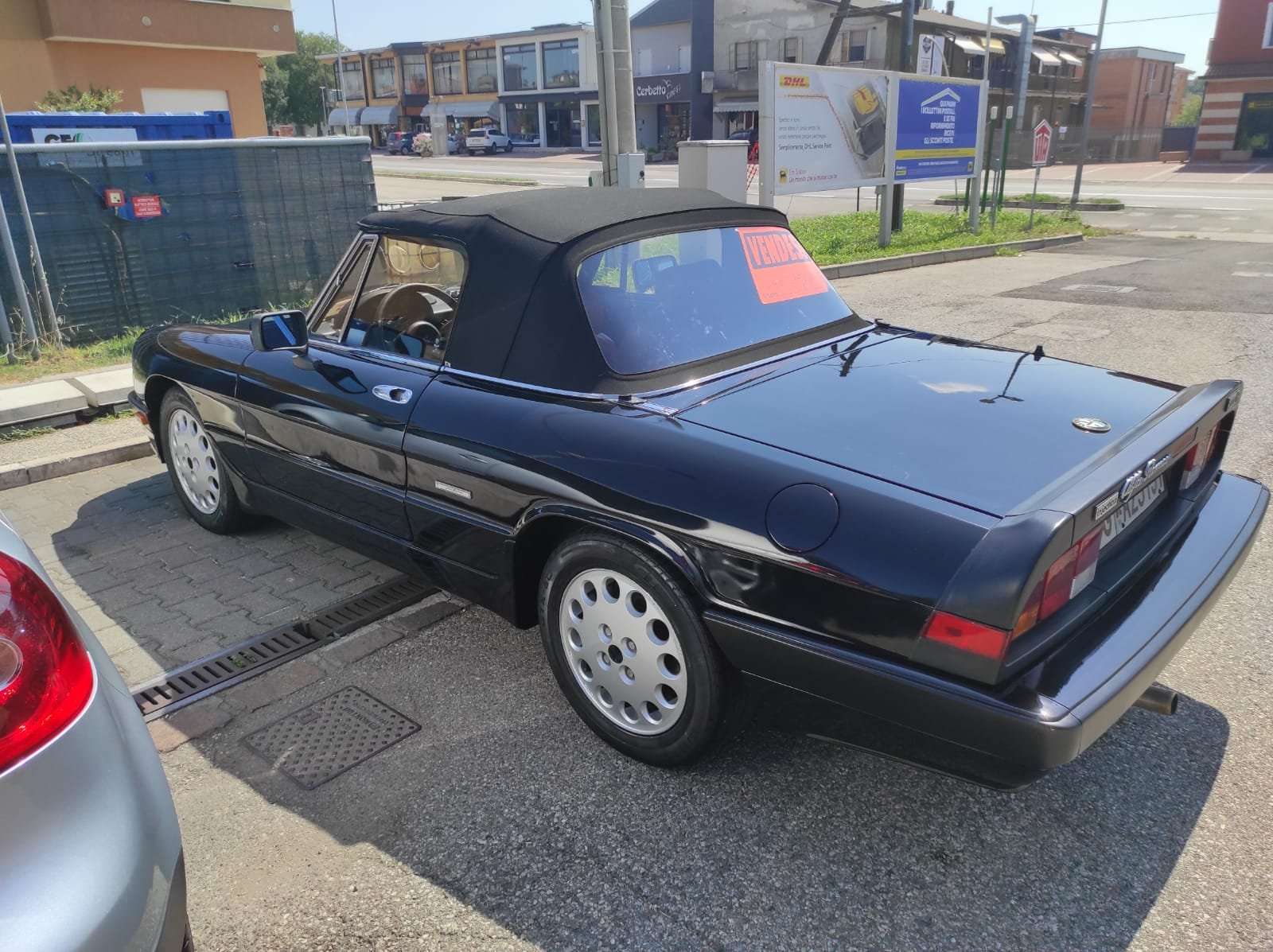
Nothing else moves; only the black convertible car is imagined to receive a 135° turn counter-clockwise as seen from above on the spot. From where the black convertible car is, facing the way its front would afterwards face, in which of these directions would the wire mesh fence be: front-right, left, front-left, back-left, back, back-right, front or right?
back-right

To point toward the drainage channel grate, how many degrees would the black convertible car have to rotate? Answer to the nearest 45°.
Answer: approximately 45° to its left

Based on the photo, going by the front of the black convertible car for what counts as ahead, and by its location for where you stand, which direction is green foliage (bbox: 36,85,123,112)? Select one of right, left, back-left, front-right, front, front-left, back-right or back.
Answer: front

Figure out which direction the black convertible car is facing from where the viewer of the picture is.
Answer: facing away from the viewer and to the left of the viewer

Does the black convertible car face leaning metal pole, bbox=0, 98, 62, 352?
yes

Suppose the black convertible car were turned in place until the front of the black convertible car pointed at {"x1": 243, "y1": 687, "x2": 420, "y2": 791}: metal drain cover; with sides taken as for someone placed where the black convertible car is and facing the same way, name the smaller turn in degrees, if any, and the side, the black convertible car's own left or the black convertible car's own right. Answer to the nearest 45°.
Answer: approximately 45° to the black convertible car's own left

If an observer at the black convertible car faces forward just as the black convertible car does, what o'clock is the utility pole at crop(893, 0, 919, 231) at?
The utility pole is roughly at 2 o'clock from the black convertible car.

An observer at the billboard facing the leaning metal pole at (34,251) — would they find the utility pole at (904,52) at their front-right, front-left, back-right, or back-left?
back-right

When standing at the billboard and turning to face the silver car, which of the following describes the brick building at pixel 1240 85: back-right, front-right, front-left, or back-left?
back-left

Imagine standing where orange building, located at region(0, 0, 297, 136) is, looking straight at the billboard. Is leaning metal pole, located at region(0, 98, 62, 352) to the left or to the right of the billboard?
right

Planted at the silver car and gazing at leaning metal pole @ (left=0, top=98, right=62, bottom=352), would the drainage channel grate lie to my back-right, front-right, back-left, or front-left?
front-right

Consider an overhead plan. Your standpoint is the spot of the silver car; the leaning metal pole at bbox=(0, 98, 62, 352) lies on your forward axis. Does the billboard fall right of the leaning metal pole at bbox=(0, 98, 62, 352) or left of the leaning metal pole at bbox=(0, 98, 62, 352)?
right

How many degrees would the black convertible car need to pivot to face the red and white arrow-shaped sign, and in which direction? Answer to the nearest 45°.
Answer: approximately 45° to its right

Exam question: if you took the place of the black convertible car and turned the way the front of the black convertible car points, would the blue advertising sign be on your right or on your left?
on your right

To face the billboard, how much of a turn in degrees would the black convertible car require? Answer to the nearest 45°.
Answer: approximately 45° to its right

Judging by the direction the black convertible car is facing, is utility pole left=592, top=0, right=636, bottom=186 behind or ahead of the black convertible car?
ahead

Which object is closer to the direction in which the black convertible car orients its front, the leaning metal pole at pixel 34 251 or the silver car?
the leaning metal pole
